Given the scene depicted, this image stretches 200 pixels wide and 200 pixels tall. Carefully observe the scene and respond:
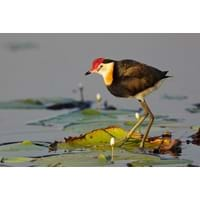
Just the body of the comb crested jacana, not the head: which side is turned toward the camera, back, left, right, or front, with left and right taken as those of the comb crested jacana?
left
